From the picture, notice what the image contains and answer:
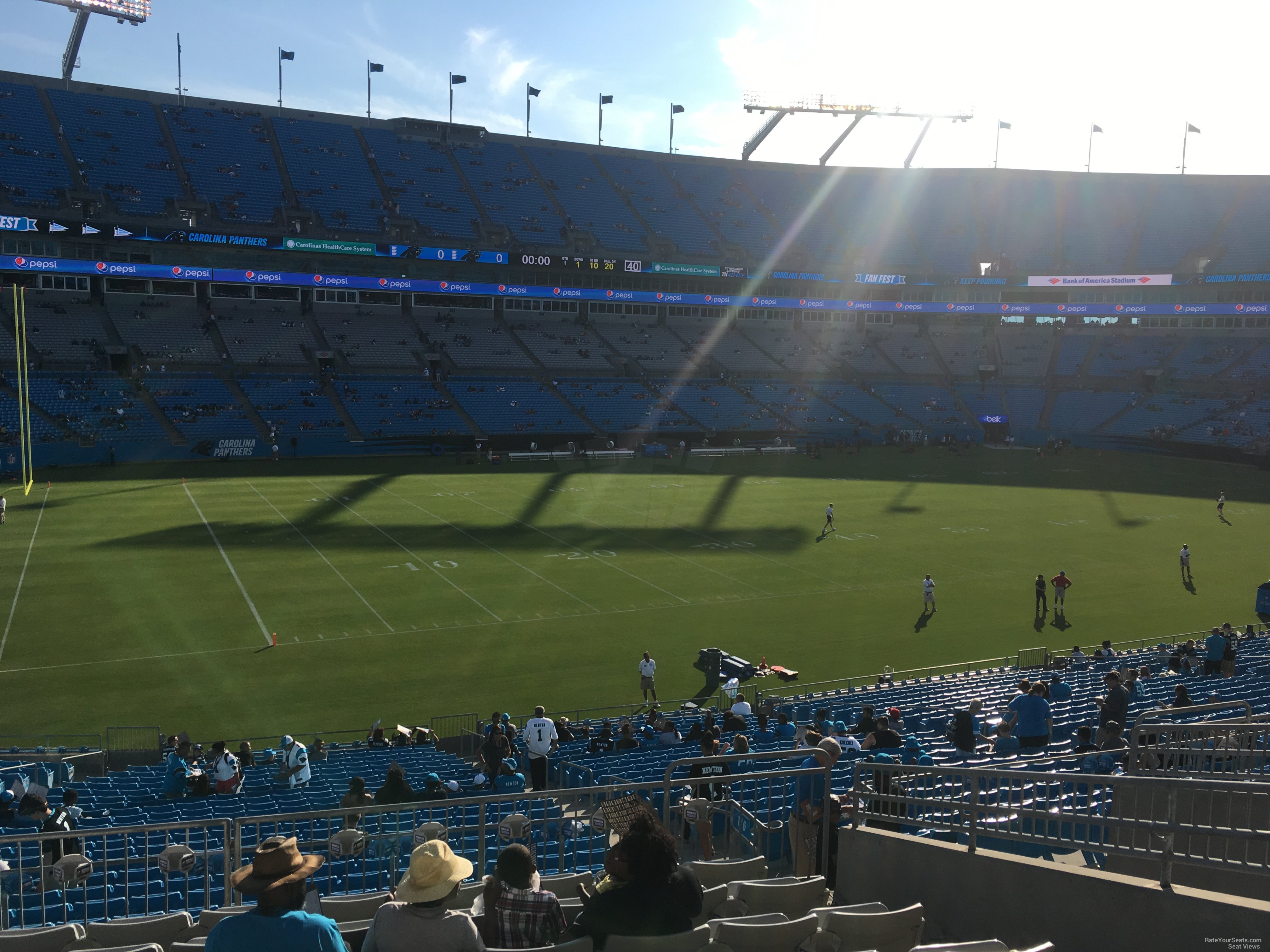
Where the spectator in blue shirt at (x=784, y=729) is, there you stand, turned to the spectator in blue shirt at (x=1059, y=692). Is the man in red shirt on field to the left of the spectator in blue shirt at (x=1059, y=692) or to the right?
left

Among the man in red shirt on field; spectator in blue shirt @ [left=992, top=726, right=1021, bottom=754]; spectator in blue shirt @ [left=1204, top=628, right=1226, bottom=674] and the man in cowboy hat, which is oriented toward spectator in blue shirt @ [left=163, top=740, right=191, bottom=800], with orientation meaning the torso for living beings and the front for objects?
the man in cowboy hat

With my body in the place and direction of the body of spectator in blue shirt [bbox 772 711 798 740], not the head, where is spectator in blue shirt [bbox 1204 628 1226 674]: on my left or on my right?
on my right

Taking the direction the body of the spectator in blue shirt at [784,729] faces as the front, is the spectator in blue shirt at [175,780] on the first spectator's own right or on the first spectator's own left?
on the first spectator's own left

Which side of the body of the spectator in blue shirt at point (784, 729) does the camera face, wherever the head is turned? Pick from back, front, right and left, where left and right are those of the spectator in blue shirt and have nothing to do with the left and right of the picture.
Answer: back

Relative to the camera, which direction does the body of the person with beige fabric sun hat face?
away from the camera

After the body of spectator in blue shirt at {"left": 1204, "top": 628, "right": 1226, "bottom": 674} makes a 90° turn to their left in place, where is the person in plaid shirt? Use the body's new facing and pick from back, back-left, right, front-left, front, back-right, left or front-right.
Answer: left

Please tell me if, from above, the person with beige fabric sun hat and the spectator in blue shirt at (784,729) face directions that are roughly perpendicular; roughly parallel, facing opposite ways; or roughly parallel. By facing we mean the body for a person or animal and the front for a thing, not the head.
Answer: roughly parallel

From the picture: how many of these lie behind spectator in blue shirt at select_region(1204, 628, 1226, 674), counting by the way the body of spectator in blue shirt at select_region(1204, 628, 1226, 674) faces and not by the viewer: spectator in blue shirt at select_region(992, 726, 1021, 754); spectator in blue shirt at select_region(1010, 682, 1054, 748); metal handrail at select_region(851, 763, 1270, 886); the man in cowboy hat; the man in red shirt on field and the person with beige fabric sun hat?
5

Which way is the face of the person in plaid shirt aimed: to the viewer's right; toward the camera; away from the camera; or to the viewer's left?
away from the camera

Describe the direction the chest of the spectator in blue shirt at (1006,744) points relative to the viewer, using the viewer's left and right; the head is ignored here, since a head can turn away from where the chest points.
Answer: facing away from the viewer

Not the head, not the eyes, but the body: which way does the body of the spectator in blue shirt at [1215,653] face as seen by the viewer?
away from the camera

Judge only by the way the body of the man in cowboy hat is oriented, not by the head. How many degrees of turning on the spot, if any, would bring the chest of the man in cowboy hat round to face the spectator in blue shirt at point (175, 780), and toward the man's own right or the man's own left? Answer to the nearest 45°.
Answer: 0° — they already face them

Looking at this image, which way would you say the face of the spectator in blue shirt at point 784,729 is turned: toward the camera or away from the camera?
away from the camera

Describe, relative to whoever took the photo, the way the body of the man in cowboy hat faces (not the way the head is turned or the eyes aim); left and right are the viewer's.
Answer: facing away from the viewer
